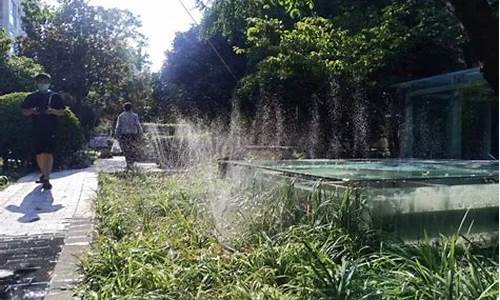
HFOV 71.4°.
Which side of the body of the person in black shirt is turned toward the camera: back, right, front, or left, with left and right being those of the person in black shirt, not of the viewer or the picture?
front

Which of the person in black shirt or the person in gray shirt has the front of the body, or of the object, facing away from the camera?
the person in gray shirt

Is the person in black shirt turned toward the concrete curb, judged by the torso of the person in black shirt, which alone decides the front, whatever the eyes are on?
yes

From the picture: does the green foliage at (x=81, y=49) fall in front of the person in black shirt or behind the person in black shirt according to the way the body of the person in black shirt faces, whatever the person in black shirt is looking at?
behind

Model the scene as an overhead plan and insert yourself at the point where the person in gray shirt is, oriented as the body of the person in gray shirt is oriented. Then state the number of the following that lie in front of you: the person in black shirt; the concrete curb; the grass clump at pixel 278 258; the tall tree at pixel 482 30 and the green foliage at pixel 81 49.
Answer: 1

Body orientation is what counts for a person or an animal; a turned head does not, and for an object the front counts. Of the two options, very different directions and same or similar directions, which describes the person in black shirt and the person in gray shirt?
very different directions

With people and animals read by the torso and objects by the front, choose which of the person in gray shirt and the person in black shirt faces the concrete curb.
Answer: the person in black shirt

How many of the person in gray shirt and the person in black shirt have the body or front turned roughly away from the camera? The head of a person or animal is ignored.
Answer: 1

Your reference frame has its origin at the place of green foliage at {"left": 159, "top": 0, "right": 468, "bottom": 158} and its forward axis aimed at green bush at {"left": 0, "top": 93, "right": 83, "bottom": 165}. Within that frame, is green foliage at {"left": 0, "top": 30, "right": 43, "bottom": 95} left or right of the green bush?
right

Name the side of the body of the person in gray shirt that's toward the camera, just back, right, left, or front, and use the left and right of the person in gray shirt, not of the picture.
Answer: back

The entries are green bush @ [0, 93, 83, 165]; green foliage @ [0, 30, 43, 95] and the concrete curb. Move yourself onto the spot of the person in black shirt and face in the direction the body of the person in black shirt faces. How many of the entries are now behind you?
2
